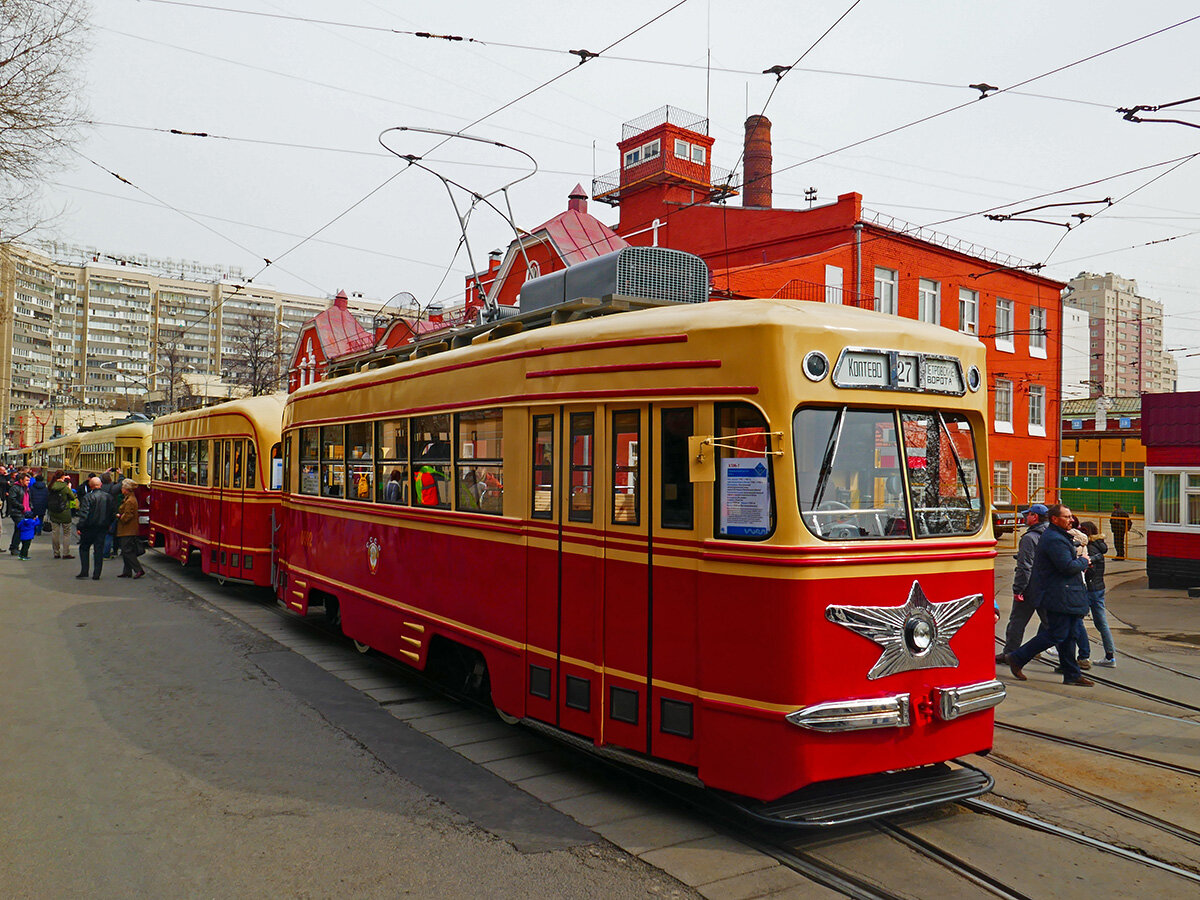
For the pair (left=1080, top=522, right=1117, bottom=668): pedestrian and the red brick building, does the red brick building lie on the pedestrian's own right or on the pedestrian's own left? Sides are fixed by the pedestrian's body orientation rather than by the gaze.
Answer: on the pedestrian's own right

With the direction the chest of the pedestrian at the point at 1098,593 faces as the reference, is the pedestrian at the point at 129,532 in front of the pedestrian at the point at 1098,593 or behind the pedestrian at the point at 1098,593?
in front

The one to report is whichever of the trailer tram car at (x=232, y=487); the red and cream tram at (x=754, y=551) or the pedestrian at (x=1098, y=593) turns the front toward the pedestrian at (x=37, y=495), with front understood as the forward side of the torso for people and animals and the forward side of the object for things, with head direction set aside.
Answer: the pedestrian at (x=1098, y=593)

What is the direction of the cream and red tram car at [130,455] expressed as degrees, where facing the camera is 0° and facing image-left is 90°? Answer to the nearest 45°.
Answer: approximately 315°

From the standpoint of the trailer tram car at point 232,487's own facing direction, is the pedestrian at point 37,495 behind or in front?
behind

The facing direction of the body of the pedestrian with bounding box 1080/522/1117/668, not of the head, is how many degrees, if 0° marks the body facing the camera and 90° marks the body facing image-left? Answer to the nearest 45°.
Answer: approximately 90°

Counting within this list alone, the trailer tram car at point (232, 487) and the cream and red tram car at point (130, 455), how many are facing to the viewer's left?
0

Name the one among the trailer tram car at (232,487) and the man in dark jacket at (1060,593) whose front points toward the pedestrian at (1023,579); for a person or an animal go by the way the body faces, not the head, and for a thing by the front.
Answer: the trailer tram car

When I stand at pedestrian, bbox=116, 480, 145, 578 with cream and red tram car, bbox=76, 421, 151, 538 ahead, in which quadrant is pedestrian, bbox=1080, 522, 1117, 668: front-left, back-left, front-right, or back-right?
back-right

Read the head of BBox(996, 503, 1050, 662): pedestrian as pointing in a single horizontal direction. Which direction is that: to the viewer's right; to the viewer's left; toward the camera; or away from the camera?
to the viewer's left
